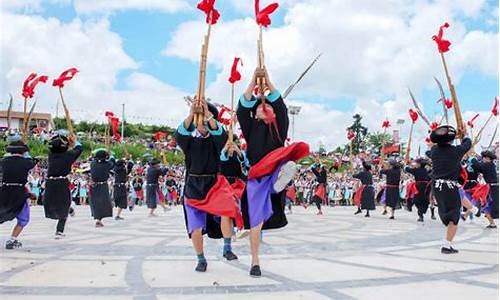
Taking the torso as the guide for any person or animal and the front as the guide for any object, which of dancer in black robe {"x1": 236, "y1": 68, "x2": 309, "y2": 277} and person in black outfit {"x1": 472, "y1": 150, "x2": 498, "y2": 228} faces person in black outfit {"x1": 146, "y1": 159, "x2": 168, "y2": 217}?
person in black outfit {"x1": 472, "y1": 150, "x2": 498, "y2": 228}

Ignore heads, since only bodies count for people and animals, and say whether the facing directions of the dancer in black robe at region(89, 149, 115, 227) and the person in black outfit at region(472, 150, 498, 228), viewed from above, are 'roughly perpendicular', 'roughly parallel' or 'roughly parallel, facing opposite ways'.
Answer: roughly perpendicular

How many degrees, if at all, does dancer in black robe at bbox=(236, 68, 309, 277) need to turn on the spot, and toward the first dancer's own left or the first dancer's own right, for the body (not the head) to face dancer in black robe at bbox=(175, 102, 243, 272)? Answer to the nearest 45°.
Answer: approximately 135° to the first dancer's own right

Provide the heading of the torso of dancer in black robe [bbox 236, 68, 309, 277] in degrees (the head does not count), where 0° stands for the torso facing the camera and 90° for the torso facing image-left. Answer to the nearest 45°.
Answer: approximately 0°

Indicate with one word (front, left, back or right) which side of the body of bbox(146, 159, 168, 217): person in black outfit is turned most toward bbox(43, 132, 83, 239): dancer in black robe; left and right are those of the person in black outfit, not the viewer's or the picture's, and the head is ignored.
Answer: right

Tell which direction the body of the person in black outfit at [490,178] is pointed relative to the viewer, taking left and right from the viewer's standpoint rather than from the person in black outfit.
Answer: facing to the left of the viewer

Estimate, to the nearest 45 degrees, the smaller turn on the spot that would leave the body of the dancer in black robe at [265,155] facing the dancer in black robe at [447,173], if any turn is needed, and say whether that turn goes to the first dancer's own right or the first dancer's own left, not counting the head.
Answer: approximately 135° to the first dancer's own left
